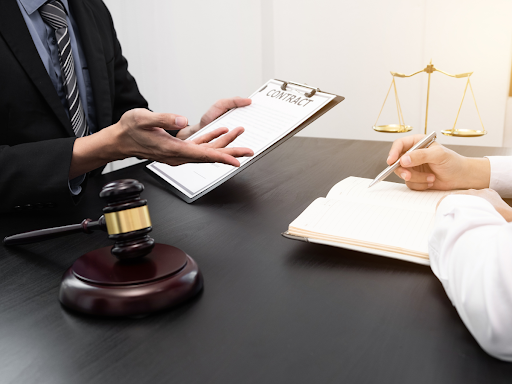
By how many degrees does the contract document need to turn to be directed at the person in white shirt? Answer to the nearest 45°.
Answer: approximately 45° to its left

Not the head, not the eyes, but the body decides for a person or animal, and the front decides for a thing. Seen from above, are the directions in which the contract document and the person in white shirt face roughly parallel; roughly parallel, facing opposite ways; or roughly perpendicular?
roughly perpendicular

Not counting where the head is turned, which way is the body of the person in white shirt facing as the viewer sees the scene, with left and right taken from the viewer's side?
facing to the left of the viewer

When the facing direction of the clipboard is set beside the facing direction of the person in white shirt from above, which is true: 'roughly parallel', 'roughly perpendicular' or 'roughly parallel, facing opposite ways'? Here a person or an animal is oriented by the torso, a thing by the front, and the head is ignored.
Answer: roughly perpendicular

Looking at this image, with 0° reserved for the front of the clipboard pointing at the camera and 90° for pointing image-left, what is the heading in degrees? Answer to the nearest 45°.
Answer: approximately 45°
